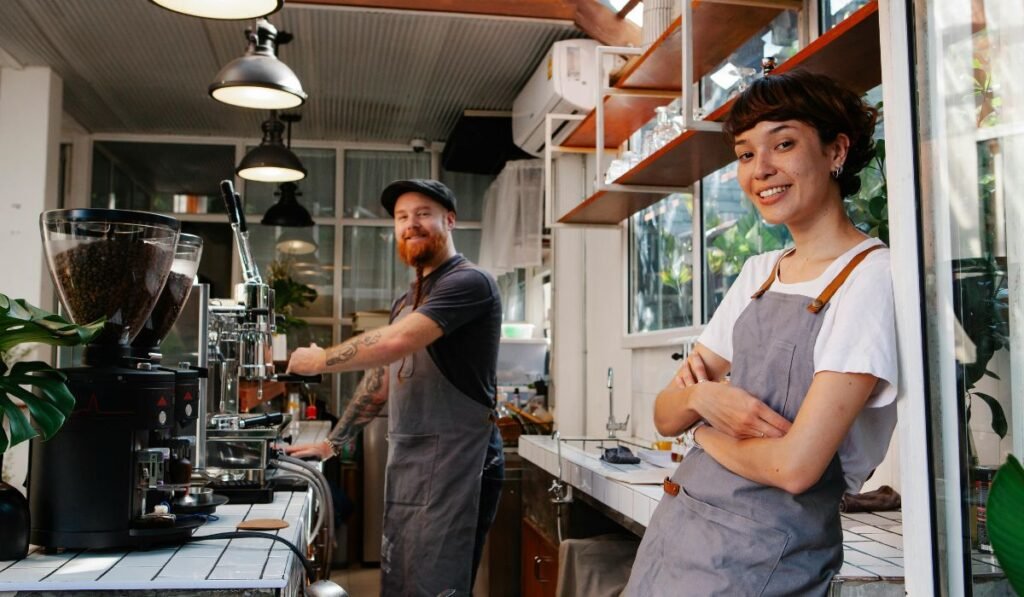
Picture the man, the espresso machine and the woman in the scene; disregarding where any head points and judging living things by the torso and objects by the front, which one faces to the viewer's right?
the espresso machine

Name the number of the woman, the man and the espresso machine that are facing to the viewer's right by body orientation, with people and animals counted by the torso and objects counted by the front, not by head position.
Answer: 1

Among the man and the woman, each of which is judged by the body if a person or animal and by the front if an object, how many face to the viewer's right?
0

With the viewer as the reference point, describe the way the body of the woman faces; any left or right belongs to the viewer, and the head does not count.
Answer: facing the viewer and to the left of the viewer

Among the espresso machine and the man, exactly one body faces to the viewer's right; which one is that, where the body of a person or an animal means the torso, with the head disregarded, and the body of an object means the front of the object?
the espresso machine

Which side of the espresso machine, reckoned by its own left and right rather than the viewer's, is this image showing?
right

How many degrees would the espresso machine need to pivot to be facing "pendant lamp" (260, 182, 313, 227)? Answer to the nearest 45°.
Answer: approximately 90° to its left

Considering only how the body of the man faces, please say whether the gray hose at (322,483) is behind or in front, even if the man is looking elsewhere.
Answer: in front

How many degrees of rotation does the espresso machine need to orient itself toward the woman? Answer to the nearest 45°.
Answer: approximately 45° to its right

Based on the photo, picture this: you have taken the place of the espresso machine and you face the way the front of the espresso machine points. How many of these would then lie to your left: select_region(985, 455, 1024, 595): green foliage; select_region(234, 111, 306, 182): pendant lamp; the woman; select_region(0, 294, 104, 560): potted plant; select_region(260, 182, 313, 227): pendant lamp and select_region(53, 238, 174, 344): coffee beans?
2

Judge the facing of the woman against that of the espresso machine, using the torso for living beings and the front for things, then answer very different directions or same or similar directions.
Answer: very different directions

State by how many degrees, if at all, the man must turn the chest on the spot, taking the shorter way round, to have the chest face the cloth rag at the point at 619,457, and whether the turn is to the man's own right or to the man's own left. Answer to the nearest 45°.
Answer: approximately 135° to the man's own left
